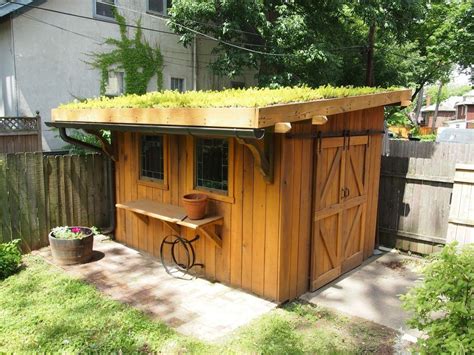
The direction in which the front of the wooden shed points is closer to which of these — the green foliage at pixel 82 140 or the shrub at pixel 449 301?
the shrub

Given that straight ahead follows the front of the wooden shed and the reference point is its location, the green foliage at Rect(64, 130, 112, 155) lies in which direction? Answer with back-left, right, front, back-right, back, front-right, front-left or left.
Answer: back

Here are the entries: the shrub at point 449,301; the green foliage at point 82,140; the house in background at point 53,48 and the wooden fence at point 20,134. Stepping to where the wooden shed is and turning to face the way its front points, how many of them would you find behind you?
3

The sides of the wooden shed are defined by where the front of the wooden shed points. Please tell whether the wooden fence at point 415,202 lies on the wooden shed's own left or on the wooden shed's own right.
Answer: on the wooden shed's own left

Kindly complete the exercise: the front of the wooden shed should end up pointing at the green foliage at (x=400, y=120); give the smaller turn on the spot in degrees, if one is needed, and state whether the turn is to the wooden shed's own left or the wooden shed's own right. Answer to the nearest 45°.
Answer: approximately 90° to the wooden shed's own left

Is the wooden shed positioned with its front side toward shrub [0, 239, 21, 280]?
no

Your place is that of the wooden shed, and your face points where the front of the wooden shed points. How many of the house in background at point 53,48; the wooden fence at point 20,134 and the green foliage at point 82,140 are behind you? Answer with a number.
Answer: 3

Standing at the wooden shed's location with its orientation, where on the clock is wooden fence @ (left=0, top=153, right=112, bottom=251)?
The wooden fence is roughly at 5 o'clock from the wooden shed.

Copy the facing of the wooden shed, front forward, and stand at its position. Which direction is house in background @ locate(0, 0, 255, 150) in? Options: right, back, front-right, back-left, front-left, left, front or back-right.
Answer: back

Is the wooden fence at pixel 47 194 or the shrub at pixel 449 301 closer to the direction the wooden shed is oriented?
the shrub

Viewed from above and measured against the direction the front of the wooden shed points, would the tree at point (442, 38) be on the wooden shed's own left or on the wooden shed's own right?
on the wooden shed's own left

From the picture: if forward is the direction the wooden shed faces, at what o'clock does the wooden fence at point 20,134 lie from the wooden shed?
The wooden fence is roughly at 6 o'clock from the wooden shed.

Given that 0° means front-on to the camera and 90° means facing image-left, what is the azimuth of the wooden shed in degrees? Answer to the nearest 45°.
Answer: approximately 315°

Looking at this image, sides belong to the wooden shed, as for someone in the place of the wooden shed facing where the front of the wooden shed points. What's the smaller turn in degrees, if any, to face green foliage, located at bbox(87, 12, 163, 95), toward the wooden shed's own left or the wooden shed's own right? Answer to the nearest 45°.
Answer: approximately 180°

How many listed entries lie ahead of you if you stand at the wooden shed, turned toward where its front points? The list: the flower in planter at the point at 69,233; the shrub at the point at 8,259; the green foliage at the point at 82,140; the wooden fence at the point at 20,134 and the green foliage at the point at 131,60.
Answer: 0

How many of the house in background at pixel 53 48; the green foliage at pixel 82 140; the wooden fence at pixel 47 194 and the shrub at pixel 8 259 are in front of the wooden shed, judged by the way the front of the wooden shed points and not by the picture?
0

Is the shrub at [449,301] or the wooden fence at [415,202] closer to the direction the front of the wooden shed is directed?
the shrub

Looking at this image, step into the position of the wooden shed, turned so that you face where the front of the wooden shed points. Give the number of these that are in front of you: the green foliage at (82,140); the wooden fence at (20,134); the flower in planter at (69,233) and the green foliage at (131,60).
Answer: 0

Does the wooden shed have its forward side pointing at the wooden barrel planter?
no

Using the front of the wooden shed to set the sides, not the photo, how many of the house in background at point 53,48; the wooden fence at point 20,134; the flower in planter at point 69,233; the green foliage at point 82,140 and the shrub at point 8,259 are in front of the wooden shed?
0
